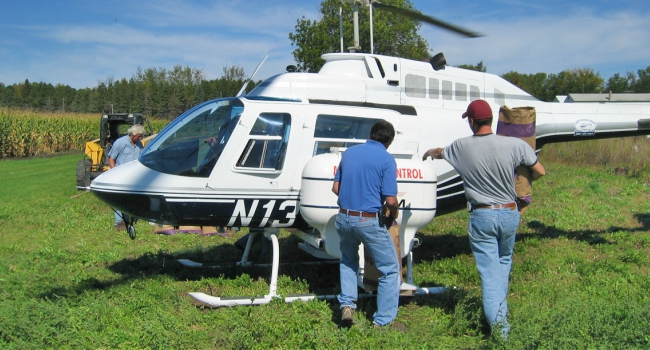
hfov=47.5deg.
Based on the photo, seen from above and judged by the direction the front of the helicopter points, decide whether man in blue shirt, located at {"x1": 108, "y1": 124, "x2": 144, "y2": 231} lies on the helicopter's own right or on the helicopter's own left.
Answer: on the helicopter's own right

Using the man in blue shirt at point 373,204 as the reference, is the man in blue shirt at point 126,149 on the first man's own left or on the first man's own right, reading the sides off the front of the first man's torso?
on the first man's own left

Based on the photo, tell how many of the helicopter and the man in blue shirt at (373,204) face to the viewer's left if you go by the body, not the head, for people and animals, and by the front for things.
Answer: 1

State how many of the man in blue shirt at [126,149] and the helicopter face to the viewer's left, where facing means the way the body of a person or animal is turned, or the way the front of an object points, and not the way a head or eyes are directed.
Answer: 1

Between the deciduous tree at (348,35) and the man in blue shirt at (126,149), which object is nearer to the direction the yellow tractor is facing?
the man in blue shirt

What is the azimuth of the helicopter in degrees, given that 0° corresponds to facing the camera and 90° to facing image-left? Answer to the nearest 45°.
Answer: approximately 90°

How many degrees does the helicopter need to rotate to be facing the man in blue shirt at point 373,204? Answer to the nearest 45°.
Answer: approximately 135° to its left

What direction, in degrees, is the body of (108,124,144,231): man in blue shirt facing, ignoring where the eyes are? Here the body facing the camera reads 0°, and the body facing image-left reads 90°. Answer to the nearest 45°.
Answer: approximately 315°

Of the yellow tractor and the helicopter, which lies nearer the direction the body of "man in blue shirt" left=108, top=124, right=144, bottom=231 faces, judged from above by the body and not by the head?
the helicopter

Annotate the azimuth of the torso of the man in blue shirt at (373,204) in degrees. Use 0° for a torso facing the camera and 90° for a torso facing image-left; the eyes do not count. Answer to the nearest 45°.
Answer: approximately 225°

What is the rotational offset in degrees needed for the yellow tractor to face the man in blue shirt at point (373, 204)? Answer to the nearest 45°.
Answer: approximately 45° to its left
